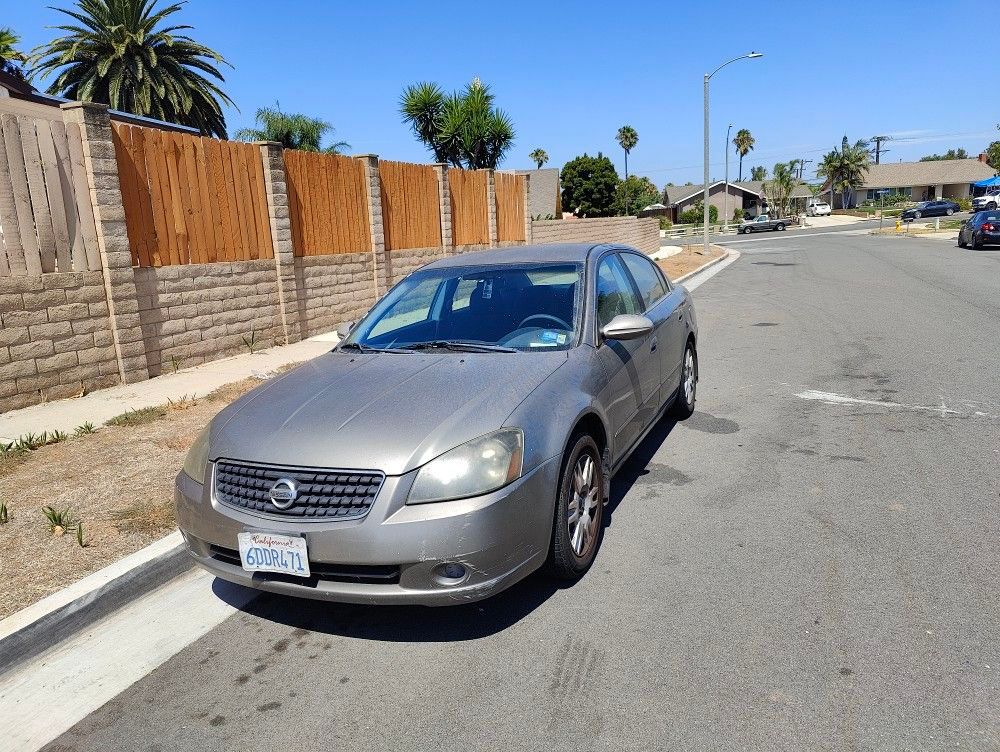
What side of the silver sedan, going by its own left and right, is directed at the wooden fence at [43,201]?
right

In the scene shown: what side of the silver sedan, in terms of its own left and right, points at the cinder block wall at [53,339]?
right

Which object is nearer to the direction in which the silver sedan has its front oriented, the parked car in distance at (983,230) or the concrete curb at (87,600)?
the concrete curb

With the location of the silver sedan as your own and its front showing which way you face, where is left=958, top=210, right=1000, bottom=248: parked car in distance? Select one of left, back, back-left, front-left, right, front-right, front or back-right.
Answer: back

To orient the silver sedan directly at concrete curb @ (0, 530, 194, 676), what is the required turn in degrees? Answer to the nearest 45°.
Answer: approximately 45° to its right

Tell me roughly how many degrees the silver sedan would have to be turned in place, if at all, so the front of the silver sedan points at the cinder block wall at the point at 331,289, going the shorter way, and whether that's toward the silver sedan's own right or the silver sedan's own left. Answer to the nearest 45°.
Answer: approximately 135° to the silver sedan's own right

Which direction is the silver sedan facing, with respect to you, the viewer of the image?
facing the viewer and to the left of the viewer

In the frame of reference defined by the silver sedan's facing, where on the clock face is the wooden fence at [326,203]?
The wooden fence is roughly at 4 o'clock from the silver sedan.

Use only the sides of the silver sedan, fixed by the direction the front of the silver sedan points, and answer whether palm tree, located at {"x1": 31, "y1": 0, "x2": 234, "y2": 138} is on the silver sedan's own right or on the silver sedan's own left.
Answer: on the silver sedan's own right

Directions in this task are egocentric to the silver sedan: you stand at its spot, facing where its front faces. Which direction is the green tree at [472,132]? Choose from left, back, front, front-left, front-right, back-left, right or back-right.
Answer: back-right

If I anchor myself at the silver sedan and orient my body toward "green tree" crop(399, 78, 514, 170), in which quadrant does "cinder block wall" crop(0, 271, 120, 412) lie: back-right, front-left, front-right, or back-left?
front-left

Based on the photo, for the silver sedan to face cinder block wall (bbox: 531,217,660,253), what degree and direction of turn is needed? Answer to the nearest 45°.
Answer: approximately 135° to its right

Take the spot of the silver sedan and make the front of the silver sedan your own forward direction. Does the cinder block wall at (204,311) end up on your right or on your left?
on your right
